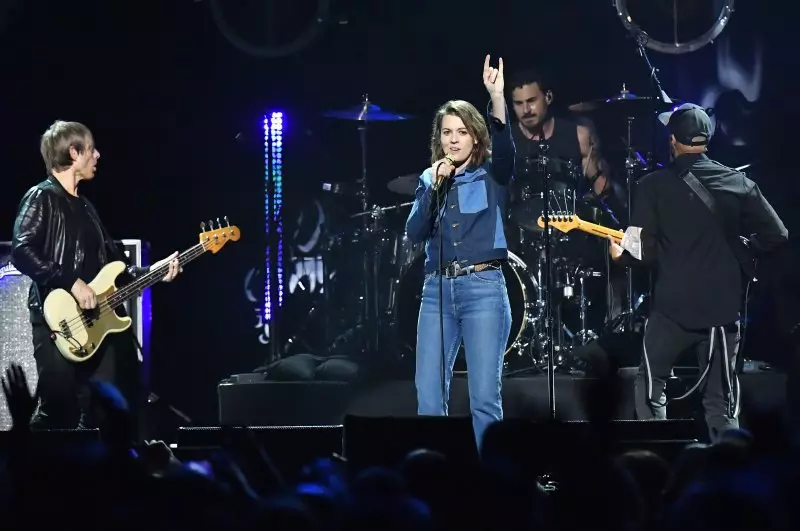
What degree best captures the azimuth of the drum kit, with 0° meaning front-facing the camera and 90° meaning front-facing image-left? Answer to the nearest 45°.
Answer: approximately 0°

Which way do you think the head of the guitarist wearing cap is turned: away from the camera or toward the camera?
away from the camera

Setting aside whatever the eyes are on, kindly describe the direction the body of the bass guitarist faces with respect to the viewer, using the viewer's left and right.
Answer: facing the viewer and to the right of the viewer

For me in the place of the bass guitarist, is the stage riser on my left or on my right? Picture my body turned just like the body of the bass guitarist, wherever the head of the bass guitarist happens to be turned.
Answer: on my left

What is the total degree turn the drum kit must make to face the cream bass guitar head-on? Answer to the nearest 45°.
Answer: approximately 45° to its right

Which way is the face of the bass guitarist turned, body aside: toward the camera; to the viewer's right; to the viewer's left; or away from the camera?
to the viewer's right

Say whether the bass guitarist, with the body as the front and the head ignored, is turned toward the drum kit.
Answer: no

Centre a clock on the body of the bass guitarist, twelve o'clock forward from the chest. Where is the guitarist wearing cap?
The guitarist wearing cap is roughly at 11 o'clock from the bass guitarist.

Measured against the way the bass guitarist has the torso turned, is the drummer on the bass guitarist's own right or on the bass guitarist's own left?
on the bass guitarist's own left

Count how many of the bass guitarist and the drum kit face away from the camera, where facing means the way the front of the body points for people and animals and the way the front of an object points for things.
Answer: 0
